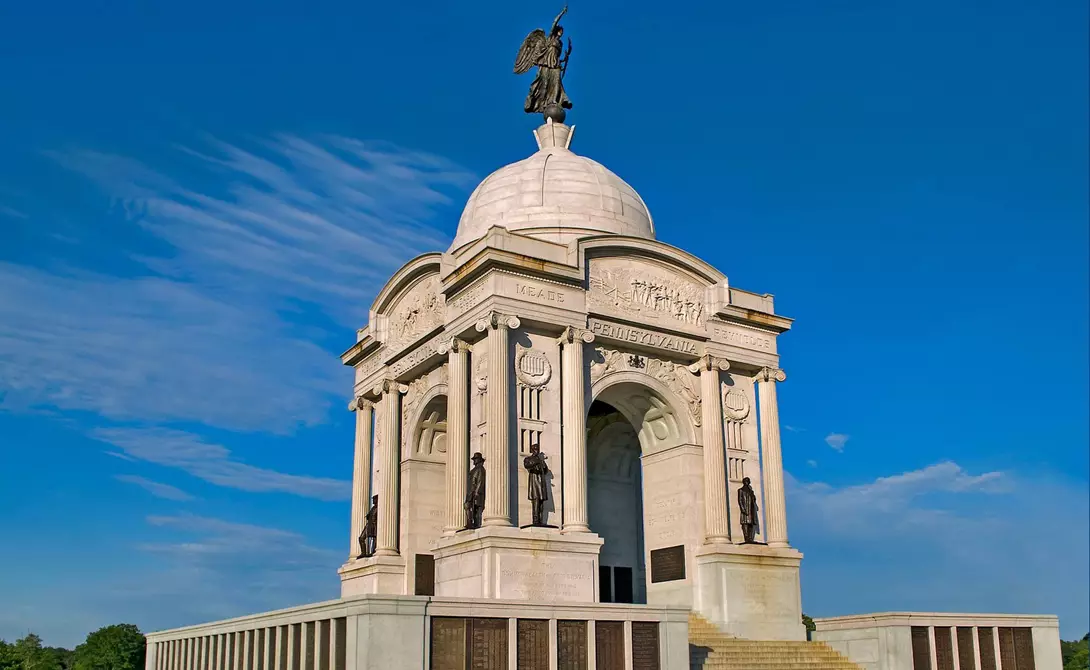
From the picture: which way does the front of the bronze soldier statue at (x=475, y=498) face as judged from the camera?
facing the viewer and to the left of the viewer

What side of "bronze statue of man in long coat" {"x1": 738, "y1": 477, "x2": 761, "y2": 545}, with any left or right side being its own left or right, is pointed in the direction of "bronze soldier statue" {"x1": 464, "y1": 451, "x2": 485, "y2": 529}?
right

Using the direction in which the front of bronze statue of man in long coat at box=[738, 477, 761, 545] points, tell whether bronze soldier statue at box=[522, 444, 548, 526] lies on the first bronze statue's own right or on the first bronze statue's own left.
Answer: on the first bronze statue's own right

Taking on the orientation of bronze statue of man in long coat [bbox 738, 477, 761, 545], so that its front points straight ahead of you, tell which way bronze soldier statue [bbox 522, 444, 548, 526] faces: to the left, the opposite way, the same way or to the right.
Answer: the same way

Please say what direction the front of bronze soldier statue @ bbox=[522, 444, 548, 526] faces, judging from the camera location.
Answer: facing the viewer and to the right of the viewer

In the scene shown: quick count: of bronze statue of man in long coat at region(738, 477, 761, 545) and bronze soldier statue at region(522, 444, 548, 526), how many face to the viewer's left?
0

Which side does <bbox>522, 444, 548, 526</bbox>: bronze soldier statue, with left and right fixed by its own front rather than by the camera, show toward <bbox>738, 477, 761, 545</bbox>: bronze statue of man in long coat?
left
